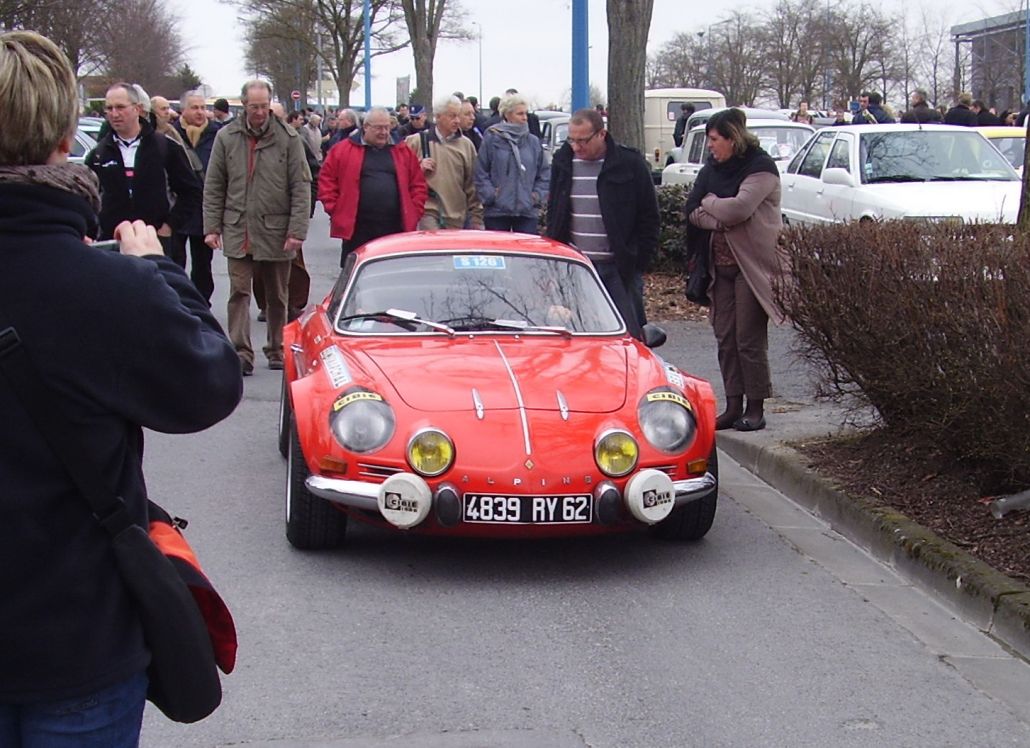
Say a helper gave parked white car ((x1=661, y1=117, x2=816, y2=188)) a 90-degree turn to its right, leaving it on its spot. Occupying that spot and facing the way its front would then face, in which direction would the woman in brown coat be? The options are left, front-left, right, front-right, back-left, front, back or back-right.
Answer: front-left

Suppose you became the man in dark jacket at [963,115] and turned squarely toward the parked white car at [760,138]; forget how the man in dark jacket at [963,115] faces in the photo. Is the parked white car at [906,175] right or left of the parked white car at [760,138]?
left

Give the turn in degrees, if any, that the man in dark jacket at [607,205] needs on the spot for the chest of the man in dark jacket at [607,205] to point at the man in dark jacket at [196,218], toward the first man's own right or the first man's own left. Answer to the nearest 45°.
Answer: approximately 90° to the first man's own right

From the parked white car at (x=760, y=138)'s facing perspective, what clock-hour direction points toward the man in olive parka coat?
The man in olive parka coat is roughly at 2 o'clock from the parked white car.

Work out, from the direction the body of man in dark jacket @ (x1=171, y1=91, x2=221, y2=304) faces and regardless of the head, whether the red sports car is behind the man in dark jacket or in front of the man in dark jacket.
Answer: in front

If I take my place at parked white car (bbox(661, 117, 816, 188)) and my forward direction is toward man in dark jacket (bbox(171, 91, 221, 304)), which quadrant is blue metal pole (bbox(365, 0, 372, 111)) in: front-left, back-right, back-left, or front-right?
back-right

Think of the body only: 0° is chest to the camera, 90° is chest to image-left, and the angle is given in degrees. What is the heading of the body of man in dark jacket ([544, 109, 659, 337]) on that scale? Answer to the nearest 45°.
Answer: approximately 45°

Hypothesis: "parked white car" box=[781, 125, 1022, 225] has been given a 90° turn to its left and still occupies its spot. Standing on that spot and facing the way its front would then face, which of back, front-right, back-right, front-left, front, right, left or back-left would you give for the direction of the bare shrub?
back-right

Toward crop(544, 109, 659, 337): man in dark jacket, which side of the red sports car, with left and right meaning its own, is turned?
back
